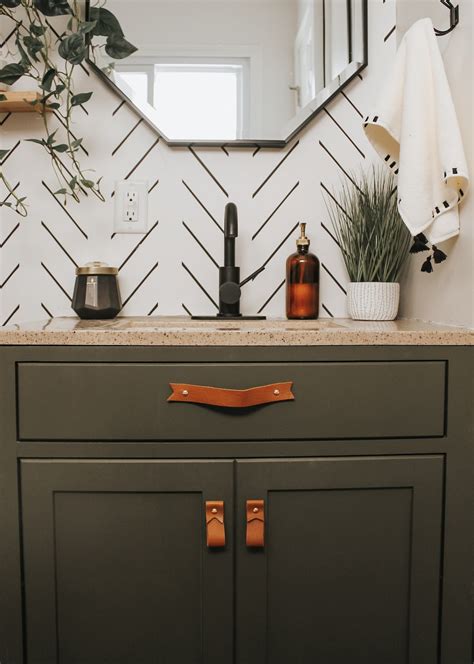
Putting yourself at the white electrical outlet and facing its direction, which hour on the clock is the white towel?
The white towel is roughly at 10 o'clock from the white electrical outlet.

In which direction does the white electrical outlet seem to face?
toward the camera

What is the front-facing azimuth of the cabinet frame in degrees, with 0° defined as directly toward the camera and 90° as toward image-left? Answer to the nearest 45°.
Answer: approximately 0°

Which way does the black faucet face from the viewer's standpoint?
toward the camera
